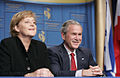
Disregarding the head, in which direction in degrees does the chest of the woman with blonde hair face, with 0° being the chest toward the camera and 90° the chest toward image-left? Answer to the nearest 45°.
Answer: approximately 315°

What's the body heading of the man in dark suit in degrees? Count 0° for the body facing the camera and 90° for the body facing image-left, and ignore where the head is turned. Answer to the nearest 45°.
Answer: approximately 315°

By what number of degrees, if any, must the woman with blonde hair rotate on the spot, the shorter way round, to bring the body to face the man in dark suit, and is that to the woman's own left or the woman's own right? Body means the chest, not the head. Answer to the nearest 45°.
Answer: approximately 90° to the woman's own left

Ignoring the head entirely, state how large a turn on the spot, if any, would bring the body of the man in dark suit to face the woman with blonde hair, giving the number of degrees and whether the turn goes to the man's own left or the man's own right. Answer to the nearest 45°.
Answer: approximately 90° to the man's own right

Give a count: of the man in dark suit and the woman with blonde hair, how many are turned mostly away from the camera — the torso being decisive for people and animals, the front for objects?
0

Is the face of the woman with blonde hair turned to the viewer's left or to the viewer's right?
to the viewer's right
